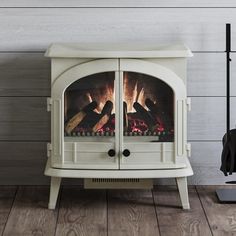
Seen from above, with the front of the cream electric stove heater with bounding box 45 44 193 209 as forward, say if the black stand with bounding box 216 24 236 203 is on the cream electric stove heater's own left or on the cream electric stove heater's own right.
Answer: on the cream electric stove heater's own left

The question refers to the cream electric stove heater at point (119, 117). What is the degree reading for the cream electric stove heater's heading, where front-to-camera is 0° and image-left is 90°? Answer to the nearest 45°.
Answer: approximately 0°
